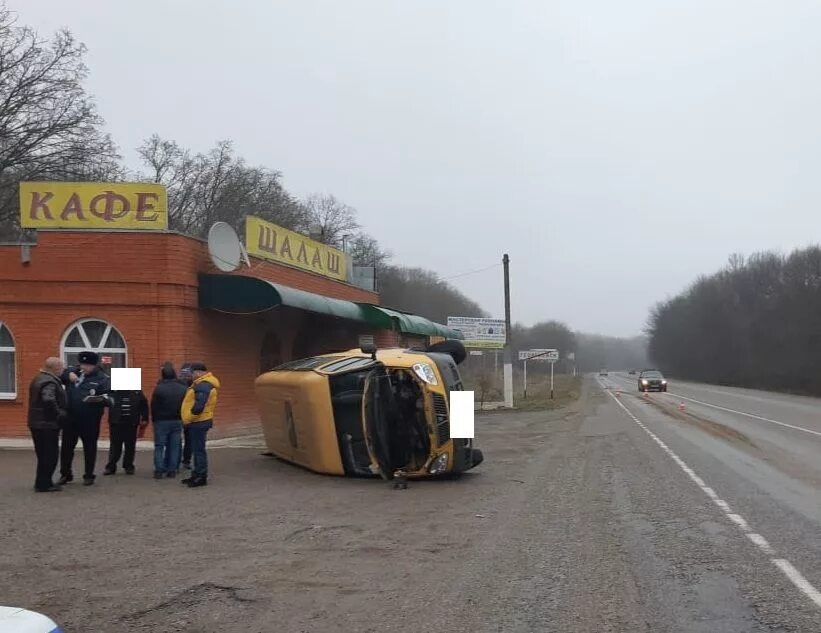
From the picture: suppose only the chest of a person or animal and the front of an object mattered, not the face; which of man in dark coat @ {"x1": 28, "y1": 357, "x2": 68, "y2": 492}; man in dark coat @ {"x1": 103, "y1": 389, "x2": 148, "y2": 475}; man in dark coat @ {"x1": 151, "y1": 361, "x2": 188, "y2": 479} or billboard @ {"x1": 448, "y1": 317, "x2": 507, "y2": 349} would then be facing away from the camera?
man in dark coat @ {"x1": 151, "y1": 361, "x2": 188, "y2": 479}

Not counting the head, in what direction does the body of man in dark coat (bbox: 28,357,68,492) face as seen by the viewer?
to the viewer's right

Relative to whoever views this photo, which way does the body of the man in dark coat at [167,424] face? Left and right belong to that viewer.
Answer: facing away from the viewer

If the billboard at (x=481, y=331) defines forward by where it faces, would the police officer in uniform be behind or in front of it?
in front

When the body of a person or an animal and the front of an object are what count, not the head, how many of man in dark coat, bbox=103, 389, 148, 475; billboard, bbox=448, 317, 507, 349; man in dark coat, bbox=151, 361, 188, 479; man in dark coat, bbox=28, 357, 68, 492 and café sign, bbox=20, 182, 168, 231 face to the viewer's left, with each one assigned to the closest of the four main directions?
0

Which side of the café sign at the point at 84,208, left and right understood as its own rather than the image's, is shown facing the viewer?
front

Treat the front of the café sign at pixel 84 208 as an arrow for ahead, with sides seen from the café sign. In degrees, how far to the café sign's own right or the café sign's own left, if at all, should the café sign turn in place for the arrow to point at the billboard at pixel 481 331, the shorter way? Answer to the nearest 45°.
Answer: approximately 135° to the café sign's own left

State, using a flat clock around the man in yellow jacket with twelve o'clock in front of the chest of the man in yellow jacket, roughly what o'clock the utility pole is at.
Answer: The utility pole is roughly at 4 o'clock from the man in yellow jacket.

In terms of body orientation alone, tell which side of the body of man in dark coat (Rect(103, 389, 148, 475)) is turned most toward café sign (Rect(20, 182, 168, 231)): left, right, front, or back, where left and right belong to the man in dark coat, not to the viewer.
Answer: back

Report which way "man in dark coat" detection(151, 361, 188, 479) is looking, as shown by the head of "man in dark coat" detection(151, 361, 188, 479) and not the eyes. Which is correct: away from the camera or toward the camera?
away from the camera

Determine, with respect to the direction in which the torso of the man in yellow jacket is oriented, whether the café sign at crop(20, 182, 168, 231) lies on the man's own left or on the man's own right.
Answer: on the man's own right

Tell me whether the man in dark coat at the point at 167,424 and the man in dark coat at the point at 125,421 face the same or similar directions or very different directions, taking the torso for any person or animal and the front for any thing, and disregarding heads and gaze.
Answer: very different directions

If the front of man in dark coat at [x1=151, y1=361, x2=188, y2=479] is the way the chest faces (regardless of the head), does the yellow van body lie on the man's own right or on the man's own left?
on the man's own right

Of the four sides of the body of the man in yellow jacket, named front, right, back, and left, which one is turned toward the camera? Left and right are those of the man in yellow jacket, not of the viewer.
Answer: left

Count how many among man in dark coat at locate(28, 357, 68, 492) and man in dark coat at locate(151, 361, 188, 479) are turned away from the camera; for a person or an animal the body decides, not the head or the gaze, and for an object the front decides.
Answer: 1

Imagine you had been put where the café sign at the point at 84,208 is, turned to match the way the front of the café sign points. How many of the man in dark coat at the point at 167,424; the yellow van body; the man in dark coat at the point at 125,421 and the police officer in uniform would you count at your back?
0

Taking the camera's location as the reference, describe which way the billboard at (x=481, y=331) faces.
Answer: facing the viewer

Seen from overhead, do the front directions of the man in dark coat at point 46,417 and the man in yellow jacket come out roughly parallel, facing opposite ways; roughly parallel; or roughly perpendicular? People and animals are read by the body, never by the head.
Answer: roughly parallel, facing opposite ways

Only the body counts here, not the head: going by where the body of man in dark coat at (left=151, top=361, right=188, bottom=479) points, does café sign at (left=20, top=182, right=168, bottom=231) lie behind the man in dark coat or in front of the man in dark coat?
in front
